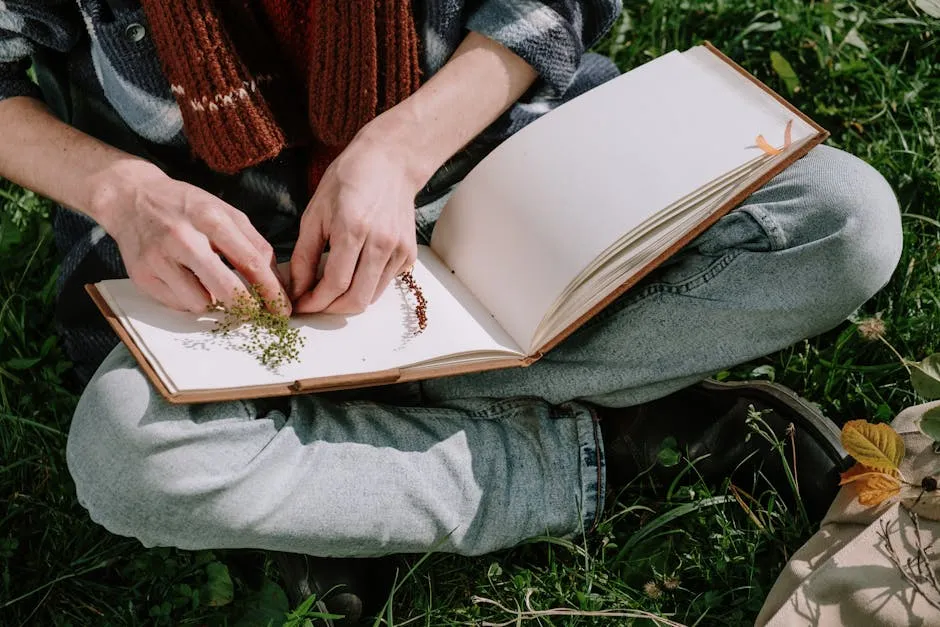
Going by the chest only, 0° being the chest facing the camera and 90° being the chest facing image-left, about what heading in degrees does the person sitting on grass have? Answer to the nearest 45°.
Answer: approximately 315°

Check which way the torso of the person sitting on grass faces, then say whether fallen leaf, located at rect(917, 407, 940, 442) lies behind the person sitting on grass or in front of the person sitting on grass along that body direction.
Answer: in front
